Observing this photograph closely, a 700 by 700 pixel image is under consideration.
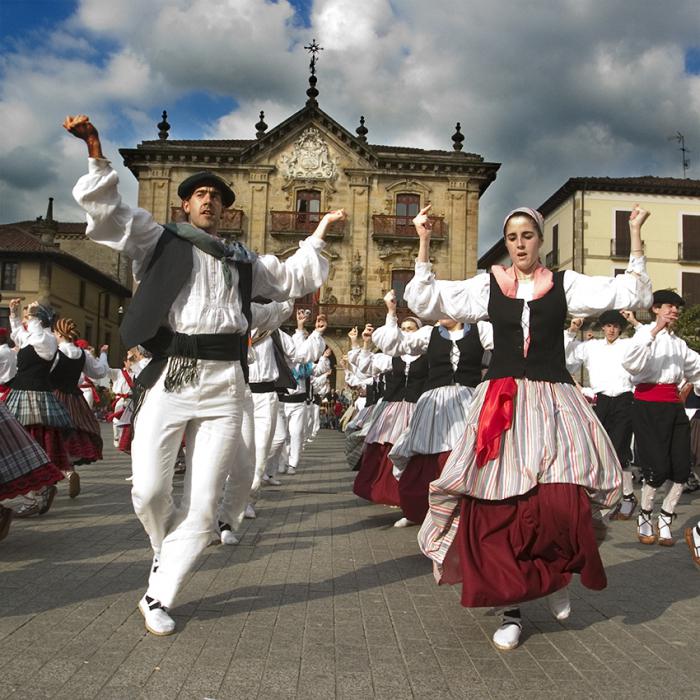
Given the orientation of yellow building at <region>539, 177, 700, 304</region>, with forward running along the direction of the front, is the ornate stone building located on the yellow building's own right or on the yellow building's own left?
on the yellow building's own right

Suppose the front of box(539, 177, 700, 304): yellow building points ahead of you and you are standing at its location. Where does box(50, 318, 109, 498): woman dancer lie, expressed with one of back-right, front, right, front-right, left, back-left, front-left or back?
front

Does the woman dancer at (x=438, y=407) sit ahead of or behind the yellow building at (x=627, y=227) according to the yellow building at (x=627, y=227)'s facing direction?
ahead

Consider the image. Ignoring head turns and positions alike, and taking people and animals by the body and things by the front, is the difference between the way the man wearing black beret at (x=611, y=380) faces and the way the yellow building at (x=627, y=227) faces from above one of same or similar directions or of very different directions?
same or similar directions

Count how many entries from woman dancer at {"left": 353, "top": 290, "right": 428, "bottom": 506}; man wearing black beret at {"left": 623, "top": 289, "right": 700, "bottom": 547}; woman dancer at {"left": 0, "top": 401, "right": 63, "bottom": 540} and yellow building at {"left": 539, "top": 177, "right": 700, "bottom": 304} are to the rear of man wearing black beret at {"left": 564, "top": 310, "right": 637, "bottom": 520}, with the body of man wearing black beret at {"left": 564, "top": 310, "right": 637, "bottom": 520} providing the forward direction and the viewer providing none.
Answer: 1

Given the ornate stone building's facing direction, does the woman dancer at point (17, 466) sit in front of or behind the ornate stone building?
in front

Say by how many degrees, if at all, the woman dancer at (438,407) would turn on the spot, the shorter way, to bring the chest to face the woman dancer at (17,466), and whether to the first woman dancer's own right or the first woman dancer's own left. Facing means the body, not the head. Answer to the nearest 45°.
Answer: approximately 45° to the first woman dancer's own right

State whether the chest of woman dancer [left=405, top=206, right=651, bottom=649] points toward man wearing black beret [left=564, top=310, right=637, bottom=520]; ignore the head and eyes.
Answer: no

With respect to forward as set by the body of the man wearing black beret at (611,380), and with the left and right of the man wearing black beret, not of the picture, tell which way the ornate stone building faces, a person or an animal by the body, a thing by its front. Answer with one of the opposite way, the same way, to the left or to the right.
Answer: the same way

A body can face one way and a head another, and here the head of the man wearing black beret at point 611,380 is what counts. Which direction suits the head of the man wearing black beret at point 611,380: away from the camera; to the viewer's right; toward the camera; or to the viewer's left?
toward the camera

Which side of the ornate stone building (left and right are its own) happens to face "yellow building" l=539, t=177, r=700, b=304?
left

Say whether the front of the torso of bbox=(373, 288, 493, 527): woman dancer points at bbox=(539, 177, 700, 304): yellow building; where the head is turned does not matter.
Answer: no

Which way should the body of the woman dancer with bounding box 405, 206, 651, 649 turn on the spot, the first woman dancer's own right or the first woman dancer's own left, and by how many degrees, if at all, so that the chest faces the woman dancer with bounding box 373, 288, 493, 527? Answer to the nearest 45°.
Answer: approximately 180°

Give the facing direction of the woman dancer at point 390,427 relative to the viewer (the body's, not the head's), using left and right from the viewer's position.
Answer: facing the viewer

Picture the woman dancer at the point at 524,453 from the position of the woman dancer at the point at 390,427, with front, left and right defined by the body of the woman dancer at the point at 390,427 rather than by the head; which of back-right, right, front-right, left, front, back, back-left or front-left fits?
front

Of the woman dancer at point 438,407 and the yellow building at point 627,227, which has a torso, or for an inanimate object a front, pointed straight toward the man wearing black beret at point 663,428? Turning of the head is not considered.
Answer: the yellow building

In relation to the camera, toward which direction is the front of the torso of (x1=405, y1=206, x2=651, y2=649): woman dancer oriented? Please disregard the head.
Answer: toward the camera

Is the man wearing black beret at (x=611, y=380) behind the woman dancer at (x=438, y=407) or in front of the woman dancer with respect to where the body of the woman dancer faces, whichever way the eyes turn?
behind

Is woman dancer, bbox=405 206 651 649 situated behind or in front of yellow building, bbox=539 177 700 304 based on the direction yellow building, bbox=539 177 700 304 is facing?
in front

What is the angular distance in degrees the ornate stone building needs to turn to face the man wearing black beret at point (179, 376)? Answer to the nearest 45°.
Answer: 0° — it already faces them

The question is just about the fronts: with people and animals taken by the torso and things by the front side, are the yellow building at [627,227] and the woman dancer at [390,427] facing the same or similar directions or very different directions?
same or similar directions
